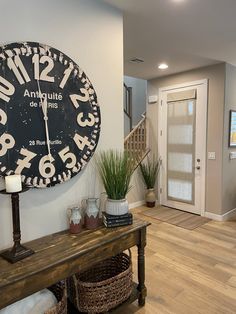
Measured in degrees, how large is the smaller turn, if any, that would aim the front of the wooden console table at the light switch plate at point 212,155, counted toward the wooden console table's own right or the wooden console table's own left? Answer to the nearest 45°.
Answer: approximately 90° to the wooden console table's own left

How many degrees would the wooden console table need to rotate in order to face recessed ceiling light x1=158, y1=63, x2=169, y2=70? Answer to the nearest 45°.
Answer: approximately 90° to its left

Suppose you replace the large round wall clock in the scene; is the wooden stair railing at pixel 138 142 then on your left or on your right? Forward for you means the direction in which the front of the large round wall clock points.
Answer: on your left

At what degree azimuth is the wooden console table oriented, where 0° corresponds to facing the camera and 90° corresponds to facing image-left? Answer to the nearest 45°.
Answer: approximately 315°

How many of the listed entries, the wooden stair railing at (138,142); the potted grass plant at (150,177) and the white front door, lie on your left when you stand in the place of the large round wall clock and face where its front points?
3

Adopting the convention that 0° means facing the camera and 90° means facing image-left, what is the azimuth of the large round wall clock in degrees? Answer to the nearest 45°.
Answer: approximately 315°
